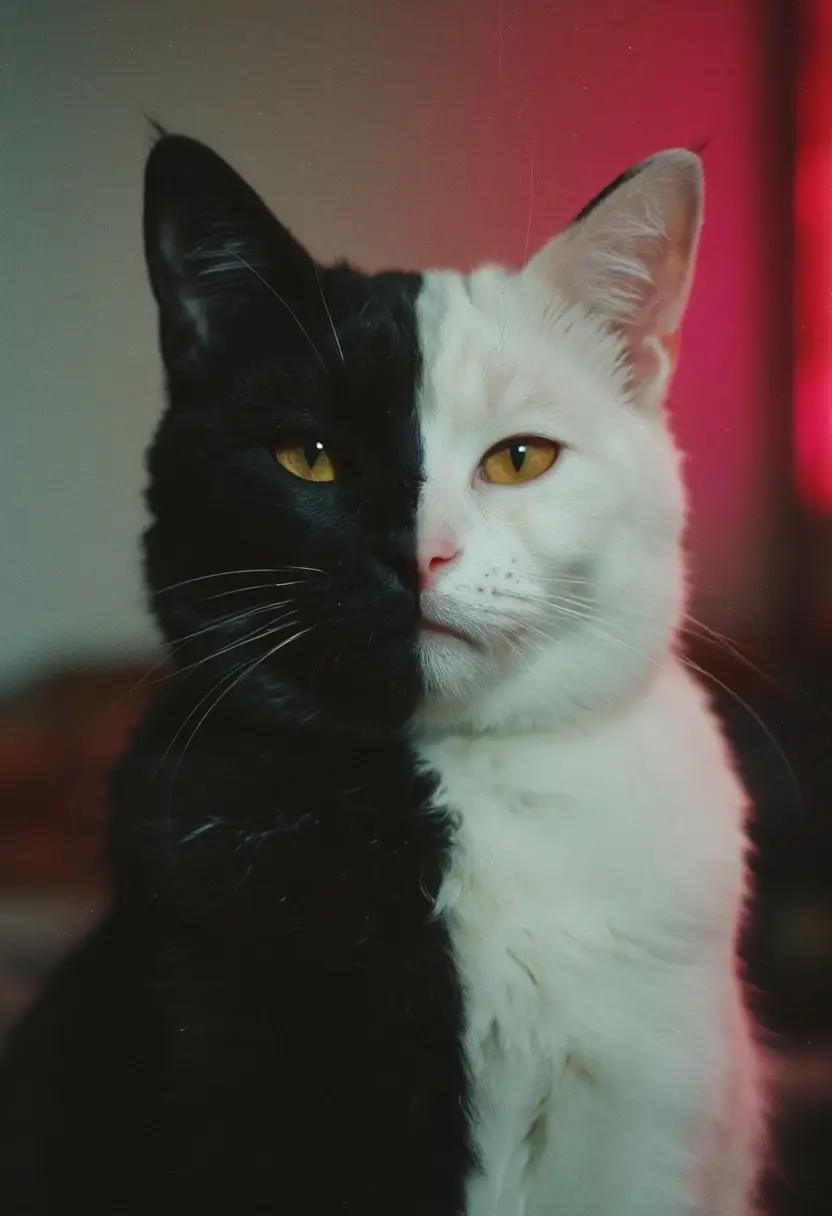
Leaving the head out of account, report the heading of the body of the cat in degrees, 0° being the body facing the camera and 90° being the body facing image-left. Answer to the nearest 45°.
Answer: approximately 0°
